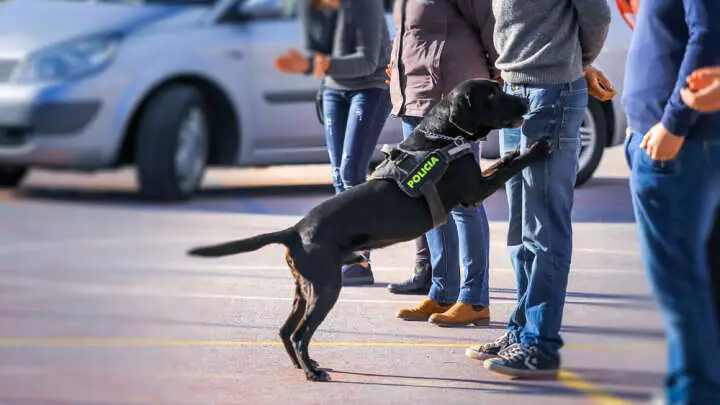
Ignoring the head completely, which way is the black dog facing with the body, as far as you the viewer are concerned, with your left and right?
facing to the right of the viewer

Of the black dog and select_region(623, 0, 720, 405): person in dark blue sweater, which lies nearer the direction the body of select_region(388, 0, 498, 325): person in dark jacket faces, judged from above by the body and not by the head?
the black dog

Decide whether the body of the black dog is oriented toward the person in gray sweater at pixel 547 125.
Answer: yes

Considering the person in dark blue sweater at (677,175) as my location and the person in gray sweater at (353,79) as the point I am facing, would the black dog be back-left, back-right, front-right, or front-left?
front-left

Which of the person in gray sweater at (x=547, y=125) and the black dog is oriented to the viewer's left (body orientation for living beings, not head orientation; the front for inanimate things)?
the person in gray sweater

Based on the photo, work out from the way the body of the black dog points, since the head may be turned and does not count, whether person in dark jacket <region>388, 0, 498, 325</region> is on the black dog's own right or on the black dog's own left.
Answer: on the black dog's own left

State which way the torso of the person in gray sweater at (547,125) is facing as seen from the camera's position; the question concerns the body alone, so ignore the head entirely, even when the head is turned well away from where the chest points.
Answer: to the viewer's left

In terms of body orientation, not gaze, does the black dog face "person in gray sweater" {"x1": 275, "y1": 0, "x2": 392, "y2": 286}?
no

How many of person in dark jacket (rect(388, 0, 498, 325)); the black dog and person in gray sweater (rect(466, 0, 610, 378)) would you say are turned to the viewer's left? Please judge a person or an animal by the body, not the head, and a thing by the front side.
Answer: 2

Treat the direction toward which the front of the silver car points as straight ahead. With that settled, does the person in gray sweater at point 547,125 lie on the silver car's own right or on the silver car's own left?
on the silver car's own left

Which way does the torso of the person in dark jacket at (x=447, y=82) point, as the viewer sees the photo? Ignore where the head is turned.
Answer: to the viewer's left

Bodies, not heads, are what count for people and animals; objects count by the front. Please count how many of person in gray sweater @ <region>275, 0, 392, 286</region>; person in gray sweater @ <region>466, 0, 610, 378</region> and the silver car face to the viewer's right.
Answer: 0

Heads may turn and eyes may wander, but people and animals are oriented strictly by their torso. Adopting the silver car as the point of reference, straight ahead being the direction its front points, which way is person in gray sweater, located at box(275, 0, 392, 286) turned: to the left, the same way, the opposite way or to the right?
the same way

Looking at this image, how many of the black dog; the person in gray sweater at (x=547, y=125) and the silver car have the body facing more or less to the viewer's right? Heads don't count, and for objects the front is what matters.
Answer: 1

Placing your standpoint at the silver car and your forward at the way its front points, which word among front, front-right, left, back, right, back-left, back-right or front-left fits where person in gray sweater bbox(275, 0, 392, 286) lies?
left

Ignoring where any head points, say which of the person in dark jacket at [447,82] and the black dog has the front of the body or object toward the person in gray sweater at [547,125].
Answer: the black dog
